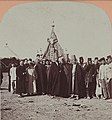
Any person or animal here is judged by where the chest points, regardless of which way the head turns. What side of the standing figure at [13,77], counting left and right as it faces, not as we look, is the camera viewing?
front

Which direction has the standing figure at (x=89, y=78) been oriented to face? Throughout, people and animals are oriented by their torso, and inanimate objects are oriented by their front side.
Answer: toward the camera

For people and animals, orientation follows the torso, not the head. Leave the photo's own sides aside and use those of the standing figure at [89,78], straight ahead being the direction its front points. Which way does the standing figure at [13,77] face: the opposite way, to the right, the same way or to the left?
the same way

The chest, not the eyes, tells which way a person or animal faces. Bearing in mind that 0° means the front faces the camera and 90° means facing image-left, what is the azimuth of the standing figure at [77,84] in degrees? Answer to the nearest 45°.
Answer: approximately 45°

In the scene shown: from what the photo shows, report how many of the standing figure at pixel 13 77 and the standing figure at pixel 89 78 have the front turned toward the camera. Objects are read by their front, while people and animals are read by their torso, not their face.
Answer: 2
